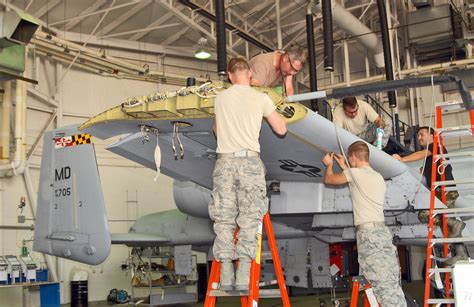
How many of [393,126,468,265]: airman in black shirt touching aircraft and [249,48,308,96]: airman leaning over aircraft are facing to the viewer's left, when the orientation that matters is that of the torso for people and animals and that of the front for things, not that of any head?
1

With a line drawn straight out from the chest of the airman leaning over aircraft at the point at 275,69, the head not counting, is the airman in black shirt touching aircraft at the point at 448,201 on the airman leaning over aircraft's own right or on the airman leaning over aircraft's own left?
on the airman leaning over aircraft's own left

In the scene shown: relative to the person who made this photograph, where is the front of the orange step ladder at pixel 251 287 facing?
facing the viewer and to the left of the viewer

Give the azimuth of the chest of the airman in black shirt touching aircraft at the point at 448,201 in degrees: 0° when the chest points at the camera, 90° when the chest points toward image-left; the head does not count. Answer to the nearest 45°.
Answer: approximately 90°

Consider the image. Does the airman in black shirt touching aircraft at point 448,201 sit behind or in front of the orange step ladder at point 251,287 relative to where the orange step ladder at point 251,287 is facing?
behind

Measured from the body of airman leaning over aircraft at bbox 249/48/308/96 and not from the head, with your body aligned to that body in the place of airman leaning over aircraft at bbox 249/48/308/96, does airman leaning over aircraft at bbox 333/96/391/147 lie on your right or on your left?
on your left

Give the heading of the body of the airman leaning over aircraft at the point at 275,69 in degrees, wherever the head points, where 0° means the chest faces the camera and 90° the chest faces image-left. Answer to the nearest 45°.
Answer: approximately 315°
